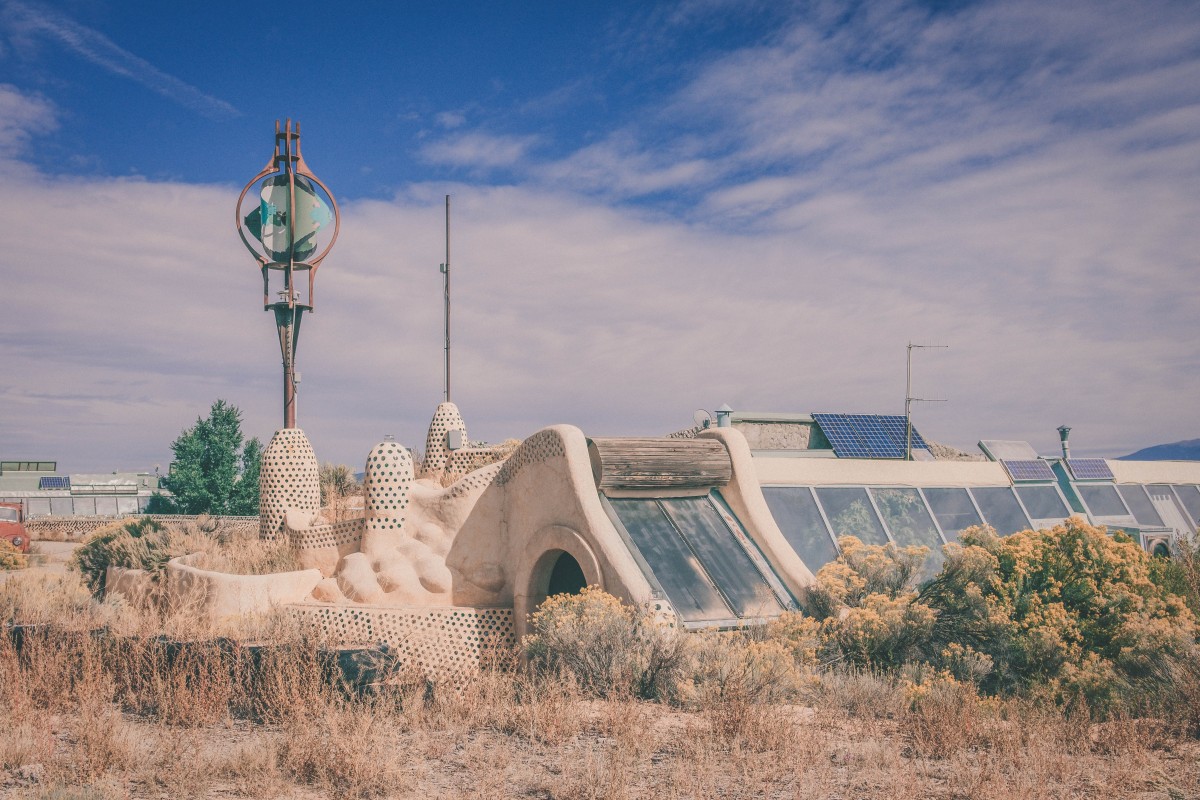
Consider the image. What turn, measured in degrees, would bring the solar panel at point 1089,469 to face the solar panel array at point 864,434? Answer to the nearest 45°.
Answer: approximately 135° to its right

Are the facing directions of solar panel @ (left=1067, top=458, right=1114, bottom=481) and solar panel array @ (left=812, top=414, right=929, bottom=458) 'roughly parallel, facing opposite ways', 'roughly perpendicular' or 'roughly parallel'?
roughly parallel

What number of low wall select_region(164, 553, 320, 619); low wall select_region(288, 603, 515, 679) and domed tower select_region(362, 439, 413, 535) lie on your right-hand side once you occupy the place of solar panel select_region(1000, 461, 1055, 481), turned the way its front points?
3

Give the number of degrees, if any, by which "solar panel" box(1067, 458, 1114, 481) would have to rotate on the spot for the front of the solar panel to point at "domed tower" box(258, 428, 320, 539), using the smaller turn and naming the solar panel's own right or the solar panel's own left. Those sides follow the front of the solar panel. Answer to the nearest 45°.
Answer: approximately 90° to the solar panel's own right

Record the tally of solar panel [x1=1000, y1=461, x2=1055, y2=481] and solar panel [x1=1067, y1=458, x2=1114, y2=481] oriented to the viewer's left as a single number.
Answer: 0

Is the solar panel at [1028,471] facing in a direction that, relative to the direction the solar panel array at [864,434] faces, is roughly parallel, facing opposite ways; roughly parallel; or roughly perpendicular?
roughly parallel

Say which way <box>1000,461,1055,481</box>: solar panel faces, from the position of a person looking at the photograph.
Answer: facing the viewer and to the right of the viewer

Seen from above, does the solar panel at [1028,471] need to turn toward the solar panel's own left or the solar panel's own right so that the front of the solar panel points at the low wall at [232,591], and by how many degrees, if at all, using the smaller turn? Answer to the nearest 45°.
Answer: approximately 90° to the solar panel's own right

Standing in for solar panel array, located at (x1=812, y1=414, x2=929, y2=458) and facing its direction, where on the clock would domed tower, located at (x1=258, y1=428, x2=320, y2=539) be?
The domed tower is roughly at 3 o'clock from the solar panel array.

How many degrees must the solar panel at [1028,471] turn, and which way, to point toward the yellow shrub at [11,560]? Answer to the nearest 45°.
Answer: approximately 135° to its right

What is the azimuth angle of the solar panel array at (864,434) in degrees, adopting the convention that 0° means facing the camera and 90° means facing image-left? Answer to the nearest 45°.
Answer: approximately 315°

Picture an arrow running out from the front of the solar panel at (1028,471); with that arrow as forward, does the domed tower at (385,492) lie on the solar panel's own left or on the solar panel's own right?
on the solar panel's own right

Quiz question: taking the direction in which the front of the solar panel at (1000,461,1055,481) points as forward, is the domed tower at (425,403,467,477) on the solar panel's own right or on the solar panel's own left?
on the solar panel's own right
